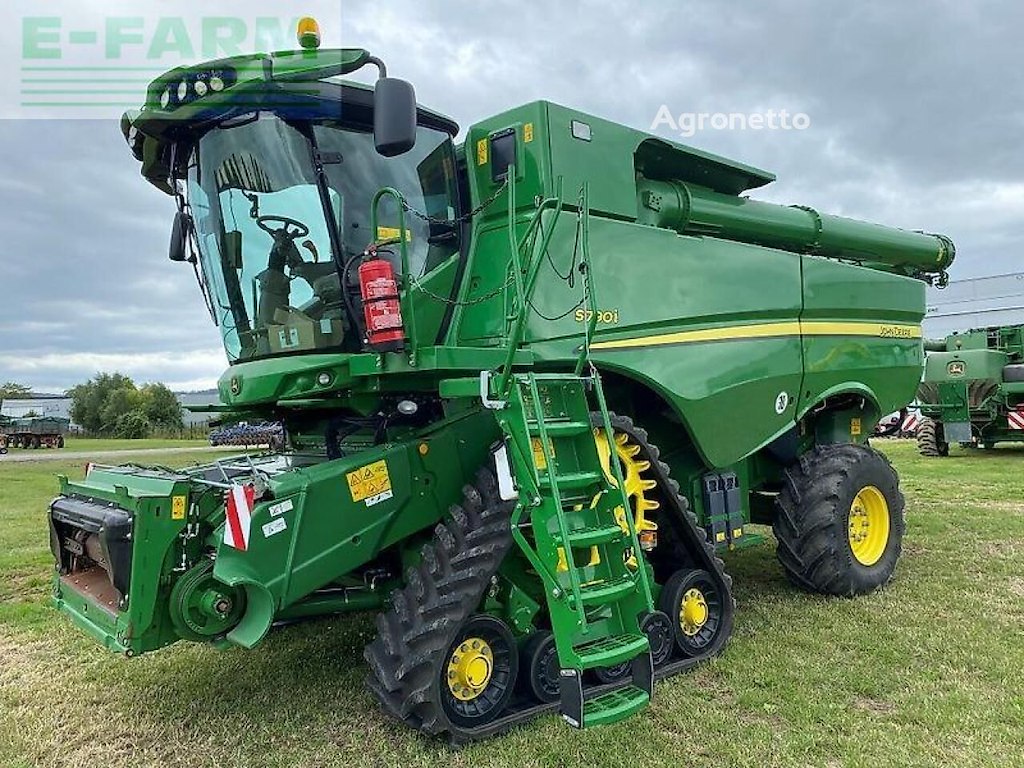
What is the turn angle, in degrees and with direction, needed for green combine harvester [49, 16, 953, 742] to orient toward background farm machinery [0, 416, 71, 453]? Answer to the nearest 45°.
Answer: approximately 90° to its right

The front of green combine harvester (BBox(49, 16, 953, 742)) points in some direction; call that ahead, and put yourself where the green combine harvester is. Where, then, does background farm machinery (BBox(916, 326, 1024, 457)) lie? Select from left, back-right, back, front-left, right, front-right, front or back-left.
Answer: back

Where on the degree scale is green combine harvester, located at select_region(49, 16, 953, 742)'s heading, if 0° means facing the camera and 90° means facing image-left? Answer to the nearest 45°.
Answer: approximately 45°
